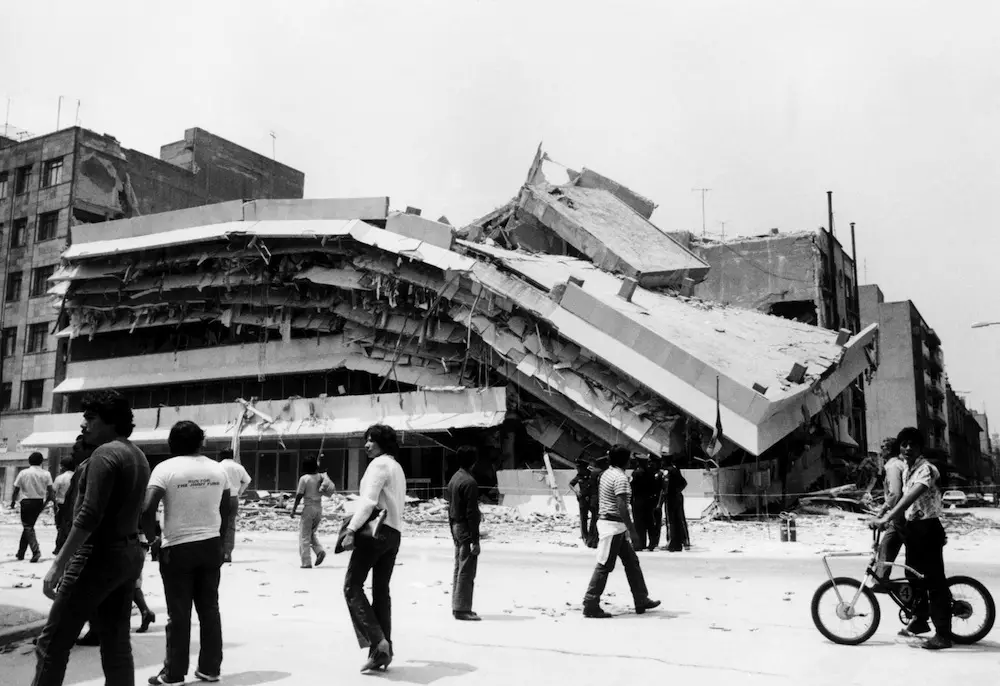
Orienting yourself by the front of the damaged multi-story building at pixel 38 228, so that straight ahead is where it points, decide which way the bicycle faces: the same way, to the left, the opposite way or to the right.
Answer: to the right

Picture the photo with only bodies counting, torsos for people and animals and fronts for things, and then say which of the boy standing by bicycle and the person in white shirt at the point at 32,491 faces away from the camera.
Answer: the person in white shirt

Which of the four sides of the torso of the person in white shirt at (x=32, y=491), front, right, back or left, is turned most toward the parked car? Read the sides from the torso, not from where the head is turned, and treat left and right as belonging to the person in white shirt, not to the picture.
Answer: right

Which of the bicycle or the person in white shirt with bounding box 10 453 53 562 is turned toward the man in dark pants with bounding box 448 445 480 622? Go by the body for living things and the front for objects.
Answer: the bicycle

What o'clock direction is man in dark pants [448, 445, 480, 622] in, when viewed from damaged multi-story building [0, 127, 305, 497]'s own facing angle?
The man in dark pants is roughly at 10 o'clock from the damaged multi-story building.

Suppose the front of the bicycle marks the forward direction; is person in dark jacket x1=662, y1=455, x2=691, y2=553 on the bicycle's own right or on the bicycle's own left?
on the bicycle's own right

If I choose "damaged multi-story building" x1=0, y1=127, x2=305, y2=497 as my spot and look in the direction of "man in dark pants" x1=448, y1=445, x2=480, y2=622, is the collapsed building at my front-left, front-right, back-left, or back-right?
front-left

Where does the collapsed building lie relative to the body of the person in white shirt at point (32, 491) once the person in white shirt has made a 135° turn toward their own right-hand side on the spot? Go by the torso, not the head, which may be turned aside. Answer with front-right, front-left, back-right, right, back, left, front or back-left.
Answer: left

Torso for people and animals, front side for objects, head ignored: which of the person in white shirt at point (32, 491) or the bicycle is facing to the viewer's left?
the bicycle

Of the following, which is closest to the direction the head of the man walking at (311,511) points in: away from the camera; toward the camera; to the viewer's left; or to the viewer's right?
away from the camera

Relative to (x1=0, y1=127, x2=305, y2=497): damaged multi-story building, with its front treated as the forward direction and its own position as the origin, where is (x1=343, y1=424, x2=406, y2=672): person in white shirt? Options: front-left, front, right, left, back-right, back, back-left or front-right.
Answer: front-left

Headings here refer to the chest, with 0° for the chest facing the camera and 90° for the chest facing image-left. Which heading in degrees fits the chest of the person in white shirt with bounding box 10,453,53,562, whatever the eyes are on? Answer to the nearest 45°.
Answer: approximately 180°

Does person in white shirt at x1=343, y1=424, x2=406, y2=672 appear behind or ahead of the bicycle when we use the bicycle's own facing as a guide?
ahead

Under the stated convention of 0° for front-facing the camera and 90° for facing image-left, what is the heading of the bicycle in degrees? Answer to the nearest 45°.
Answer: approximately 90°

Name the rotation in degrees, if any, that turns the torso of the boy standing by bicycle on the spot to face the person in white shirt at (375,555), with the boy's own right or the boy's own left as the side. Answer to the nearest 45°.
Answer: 0° — they already face them

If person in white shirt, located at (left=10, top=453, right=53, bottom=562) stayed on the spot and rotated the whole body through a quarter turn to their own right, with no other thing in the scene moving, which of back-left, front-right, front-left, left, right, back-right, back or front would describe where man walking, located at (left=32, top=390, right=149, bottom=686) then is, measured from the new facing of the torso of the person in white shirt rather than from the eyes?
right
